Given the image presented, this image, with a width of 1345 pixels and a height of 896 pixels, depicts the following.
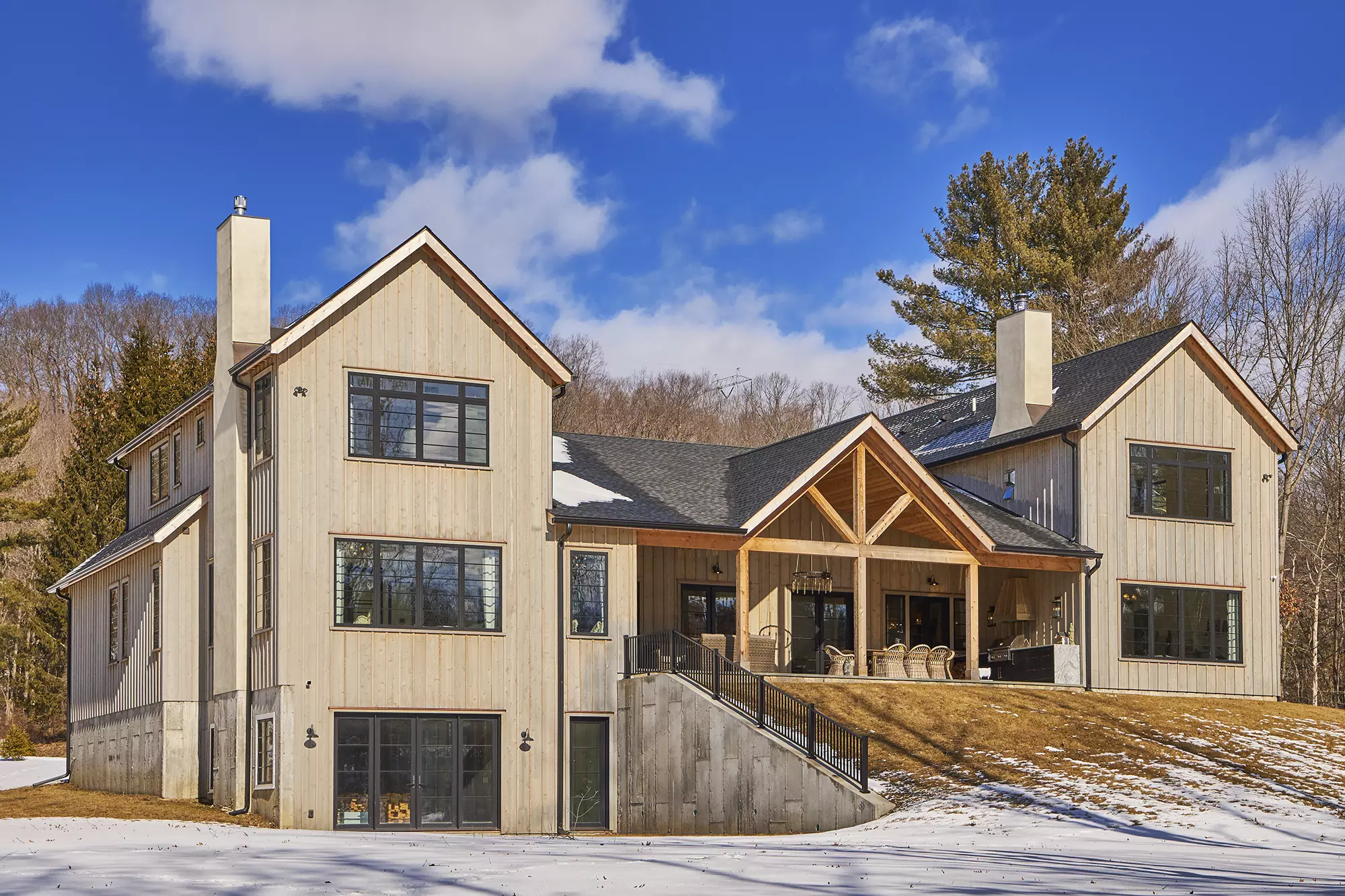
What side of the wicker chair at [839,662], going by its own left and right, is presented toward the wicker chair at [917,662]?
front

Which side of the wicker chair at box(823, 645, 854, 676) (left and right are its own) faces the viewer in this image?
right

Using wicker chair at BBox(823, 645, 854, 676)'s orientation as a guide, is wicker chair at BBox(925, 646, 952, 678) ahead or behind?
ahead
